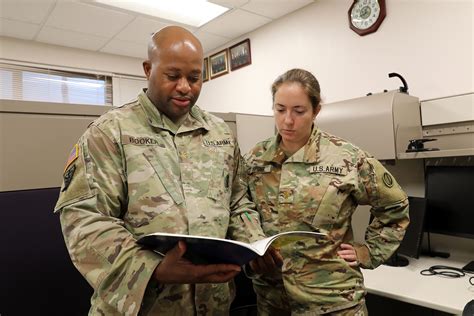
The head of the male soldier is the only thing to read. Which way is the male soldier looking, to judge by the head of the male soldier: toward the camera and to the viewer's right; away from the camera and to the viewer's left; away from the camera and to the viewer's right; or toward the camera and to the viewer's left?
toward the camera and to the viewer's right

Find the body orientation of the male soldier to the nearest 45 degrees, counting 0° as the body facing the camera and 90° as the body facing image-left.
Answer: approximately 315°

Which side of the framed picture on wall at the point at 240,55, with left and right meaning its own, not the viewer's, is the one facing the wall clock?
left

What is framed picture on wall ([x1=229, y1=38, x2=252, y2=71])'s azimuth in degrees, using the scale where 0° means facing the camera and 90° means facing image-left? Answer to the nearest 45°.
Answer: approximately 45°

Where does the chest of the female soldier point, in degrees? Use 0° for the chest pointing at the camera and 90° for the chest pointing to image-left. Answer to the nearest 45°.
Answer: approximately 45°

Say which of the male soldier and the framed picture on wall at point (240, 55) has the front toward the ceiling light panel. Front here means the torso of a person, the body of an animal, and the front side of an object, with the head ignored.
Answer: the framed picture on wall
